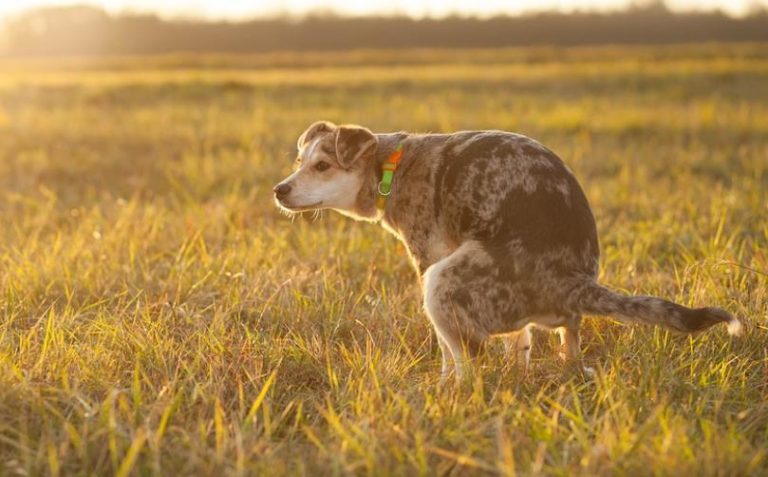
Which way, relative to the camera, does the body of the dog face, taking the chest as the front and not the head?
to the viewer's left
